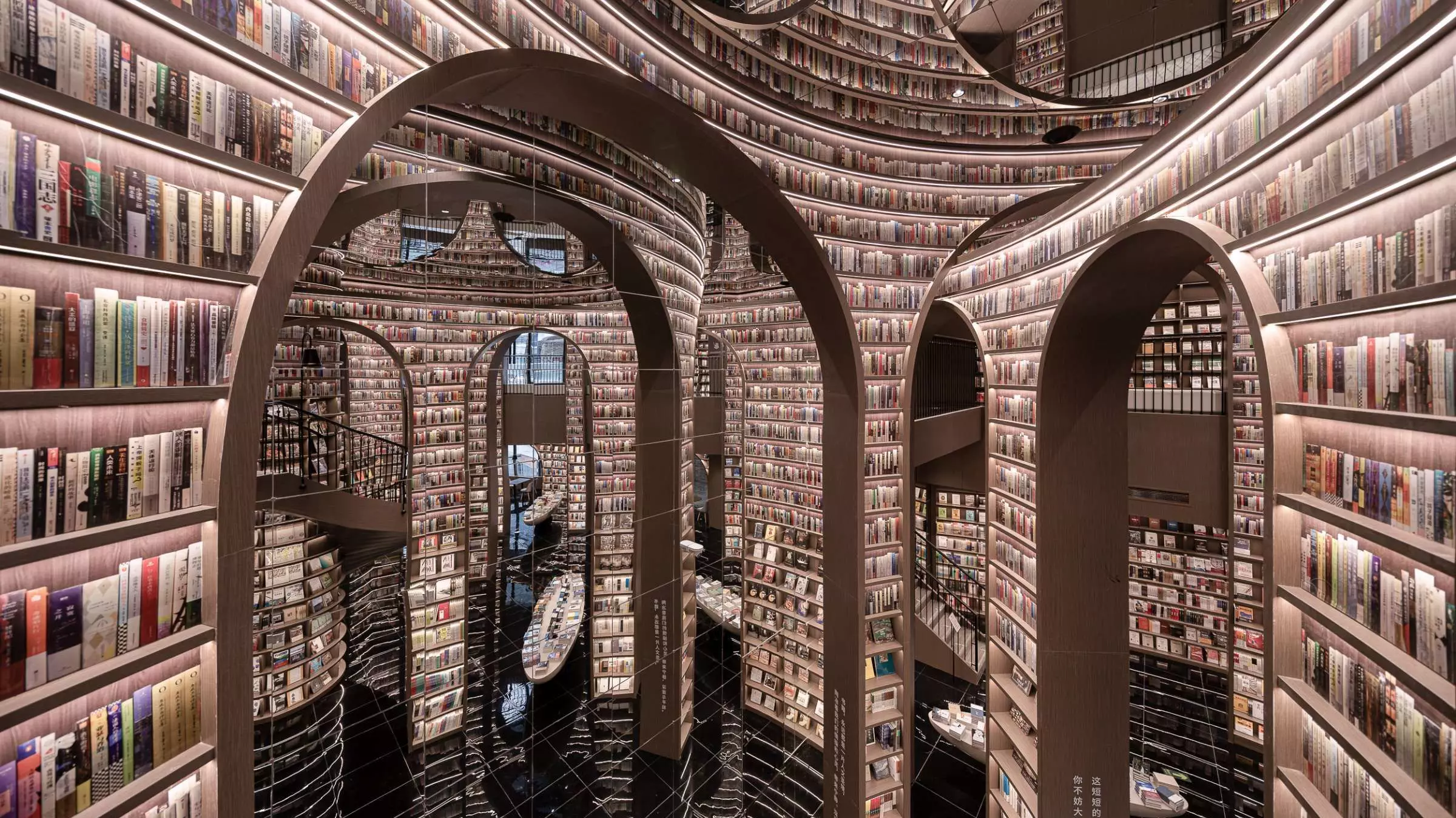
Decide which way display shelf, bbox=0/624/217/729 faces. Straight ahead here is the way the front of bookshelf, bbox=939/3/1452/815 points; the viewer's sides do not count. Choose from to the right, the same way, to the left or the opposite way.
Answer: the opposite way

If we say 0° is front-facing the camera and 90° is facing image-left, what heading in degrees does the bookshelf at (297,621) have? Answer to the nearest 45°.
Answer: approximately 315°

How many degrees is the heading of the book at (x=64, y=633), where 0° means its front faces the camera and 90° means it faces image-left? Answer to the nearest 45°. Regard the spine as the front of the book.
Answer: approximately 315°

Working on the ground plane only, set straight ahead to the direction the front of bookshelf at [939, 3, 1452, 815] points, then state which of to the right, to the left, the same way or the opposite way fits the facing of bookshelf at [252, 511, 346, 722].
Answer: the opposite way

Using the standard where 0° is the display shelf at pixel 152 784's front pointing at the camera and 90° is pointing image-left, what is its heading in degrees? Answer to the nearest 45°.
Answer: approximately 315°
